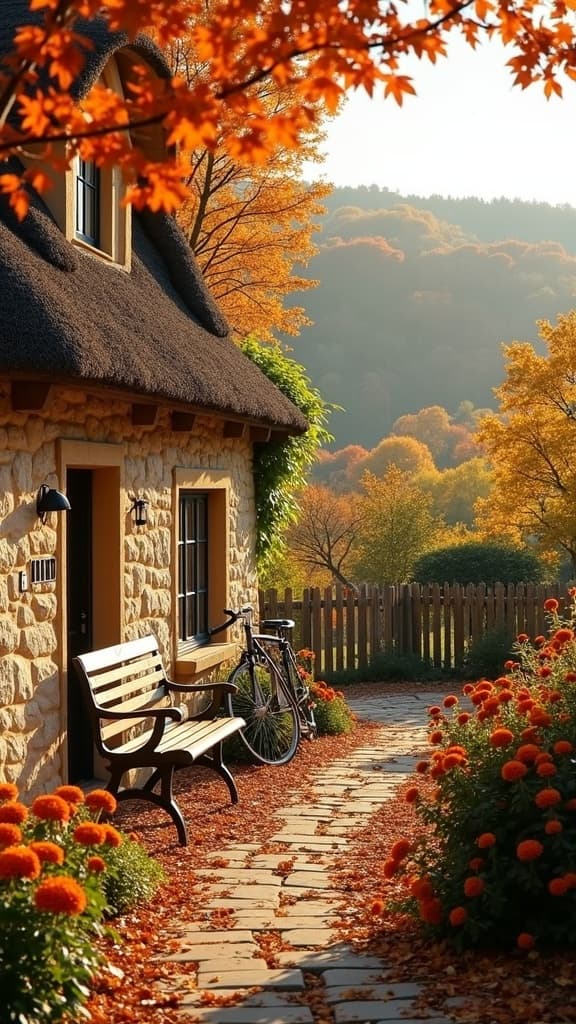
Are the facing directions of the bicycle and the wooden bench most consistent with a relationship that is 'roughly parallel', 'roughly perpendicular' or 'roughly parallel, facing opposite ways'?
roughly perpendicular

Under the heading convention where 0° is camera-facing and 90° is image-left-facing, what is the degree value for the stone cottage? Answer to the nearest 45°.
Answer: approximately 315°

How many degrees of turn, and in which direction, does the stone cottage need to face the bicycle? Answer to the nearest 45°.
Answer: approximately 90° to its left

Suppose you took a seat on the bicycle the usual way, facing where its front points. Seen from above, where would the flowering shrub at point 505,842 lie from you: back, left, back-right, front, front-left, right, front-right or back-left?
front-left

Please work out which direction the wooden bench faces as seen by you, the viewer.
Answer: facing the viewer and to the right of the viewer

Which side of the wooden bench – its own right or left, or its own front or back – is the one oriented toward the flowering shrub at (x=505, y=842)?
front

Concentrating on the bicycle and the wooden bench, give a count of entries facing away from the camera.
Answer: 0

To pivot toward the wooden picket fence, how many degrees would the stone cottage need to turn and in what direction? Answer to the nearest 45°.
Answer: approximately 90° to its left

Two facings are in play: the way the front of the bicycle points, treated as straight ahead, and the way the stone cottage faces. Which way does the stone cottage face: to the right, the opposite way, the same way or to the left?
to the left

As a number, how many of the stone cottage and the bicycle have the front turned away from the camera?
0

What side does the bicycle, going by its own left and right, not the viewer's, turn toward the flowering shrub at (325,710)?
back

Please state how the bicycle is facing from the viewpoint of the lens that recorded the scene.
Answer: facing the viewer and to the left of the viewer
